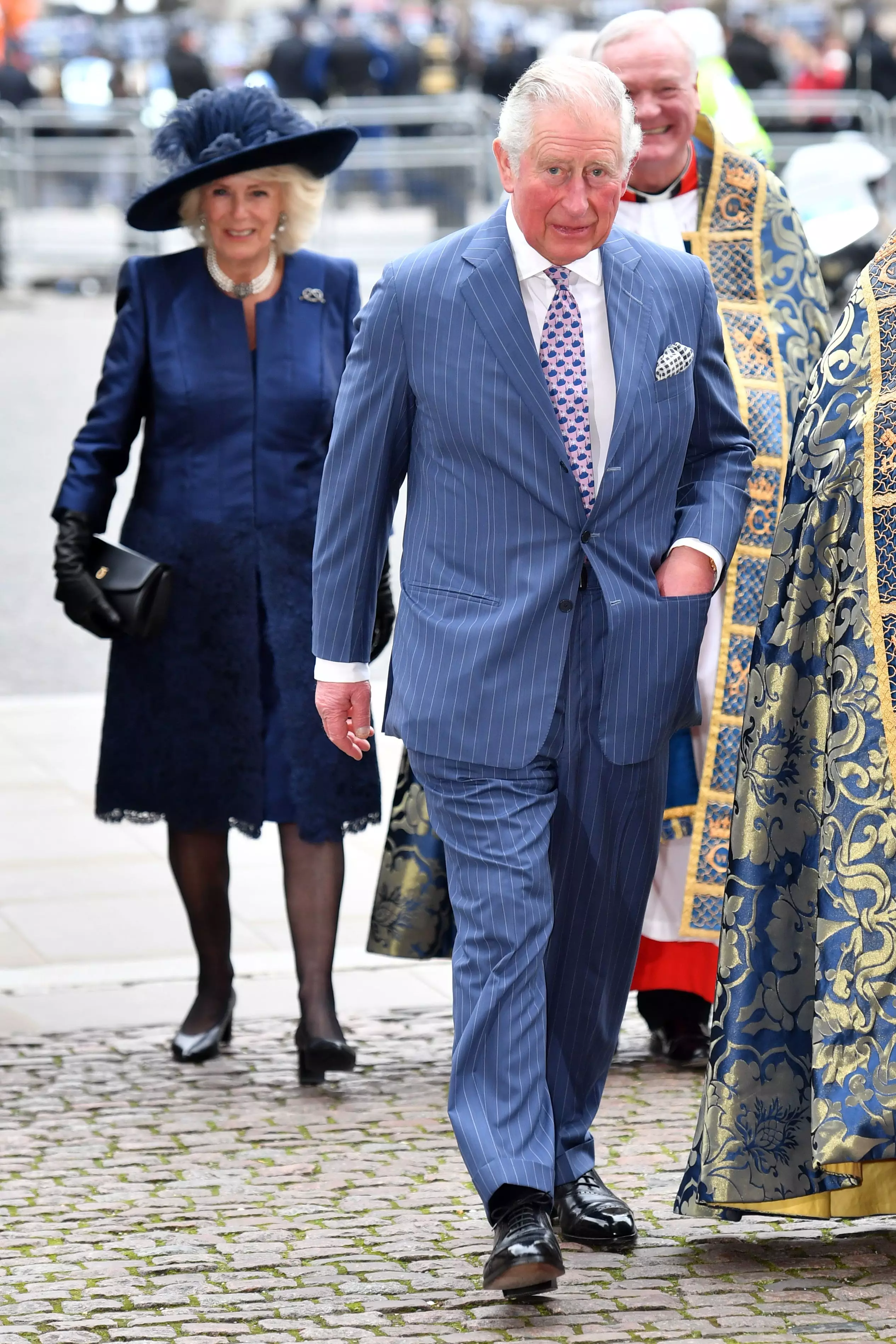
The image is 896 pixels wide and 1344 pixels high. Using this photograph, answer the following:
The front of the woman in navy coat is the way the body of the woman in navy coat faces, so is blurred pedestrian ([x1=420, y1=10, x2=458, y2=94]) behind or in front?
behind

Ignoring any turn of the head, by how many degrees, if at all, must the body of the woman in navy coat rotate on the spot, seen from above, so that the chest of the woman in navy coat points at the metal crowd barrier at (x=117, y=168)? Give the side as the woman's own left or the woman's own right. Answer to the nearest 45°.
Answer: approximately 180°

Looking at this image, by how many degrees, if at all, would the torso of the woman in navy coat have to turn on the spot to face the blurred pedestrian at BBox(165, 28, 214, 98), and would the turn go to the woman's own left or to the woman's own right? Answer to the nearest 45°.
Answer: approximately 180°

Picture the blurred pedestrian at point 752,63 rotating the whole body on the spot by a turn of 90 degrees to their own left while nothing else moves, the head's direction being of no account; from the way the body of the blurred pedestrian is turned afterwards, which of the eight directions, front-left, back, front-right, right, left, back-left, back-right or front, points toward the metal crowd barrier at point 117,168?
back-right

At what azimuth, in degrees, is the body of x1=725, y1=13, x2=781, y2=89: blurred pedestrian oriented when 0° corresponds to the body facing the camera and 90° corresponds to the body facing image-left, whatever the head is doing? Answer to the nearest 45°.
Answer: approximately 0°

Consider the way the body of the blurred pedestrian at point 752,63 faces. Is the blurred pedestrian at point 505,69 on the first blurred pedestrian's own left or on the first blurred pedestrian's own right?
on the first blurred pedestrian's own right

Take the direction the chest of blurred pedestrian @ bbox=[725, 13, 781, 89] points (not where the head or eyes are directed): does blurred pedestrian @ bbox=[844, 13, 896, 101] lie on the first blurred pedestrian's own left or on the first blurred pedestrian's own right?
on the first blurred pedestrian's own left
